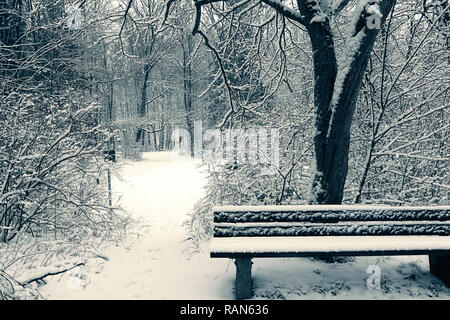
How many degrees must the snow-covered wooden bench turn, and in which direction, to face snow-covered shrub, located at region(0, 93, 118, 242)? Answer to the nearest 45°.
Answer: approximately 90° to its right

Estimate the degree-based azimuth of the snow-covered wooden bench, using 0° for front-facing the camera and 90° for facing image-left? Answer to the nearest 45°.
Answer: approximately 0°
